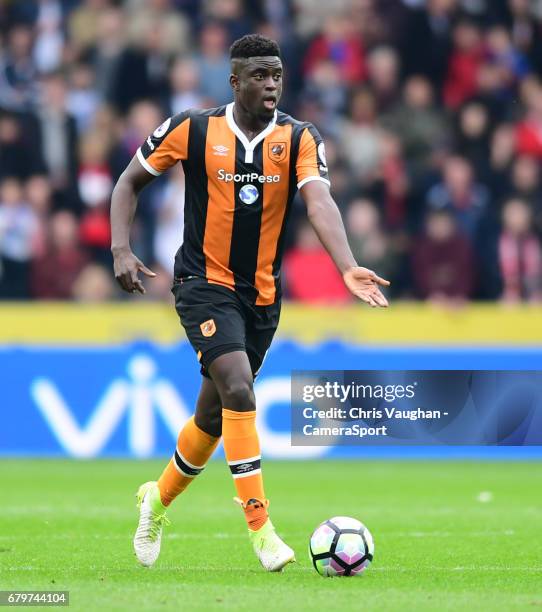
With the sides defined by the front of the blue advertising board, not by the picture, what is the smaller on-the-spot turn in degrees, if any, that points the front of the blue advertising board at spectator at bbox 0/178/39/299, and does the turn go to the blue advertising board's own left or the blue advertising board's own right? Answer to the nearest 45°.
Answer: approximately 135° to the blue advertising board's own right

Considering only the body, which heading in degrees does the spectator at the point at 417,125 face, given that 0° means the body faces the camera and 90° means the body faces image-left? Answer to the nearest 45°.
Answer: approximately 0°

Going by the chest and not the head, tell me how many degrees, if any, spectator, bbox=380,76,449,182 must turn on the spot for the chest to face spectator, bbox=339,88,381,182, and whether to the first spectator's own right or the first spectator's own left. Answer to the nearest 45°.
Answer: approximately 90° to the first spectator's own right

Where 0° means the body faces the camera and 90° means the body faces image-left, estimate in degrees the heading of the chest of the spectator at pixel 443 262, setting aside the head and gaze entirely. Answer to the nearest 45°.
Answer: approximately 0°

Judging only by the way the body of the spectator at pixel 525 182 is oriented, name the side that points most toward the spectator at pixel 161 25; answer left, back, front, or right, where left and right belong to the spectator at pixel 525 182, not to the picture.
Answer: right

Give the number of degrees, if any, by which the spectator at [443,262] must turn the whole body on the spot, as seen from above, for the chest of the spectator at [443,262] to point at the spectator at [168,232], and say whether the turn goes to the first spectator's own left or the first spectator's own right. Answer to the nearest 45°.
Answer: approximately 90° to the first spectator's own right

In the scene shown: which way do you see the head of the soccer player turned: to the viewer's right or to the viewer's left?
to the viewer's right
